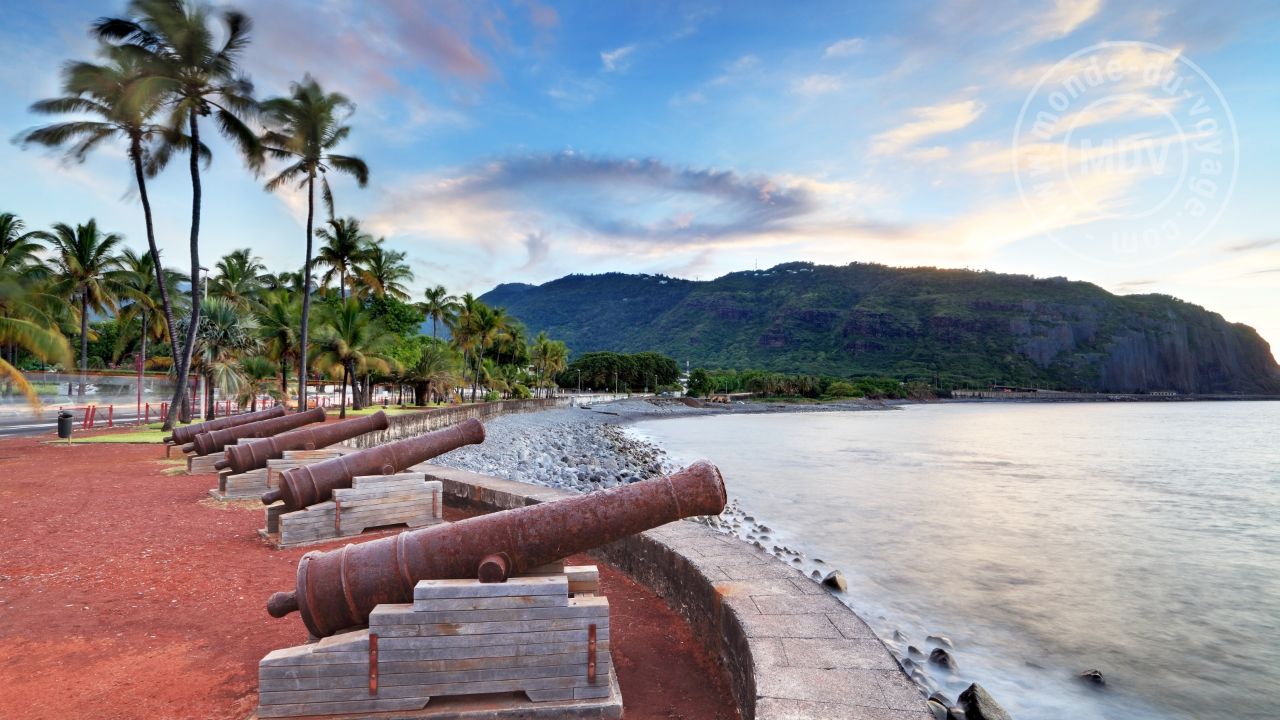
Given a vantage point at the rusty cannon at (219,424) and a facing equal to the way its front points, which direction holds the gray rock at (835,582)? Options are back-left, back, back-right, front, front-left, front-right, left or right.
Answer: front-right

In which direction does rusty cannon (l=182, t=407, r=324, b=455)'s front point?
to the viewer's right

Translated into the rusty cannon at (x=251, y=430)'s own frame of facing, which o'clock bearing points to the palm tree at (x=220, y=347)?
The palm tree is roughly at 9 o'clock from the rusty cannon.

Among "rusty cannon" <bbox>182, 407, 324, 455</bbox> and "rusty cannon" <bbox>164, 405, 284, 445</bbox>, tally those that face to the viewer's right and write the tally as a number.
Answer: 2

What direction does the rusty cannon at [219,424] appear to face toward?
to the viewer's right

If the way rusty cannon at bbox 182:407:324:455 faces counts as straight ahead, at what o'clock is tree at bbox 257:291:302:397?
The tree is roughly at 9 o'clock from the rusty cannon.
